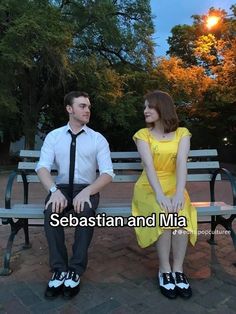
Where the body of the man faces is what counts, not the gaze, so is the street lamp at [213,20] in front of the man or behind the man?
behind

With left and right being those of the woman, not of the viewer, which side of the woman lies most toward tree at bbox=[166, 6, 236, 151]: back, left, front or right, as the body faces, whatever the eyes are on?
back

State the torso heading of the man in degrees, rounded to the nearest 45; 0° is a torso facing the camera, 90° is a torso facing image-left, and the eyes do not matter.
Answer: approximately 0°

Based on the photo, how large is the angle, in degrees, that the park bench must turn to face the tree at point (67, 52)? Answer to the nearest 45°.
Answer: approximately 180°

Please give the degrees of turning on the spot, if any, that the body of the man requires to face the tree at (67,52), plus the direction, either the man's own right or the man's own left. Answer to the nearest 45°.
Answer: approximately 180°

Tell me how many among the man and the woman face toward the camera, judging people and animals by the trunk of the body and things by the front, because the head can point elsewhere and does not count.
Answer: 2

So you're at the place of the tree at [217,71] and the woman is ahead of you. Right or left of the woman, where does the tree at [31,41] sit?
right

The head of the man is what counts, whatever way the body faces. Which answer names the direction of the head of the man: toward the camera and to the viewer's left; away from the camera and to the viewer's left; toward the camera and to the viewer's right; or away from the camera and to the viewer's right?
toward the camera and to the viewer's right
